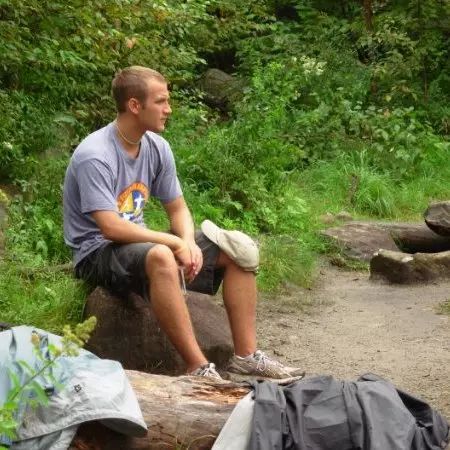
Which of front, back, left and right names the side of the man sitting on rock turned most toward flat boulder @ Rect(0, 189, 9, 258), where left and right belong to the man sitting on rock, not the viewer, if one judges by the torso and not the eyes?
back

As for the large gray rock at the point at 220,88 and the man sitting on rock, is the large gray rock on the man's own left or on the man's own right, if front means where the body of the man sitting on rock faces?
on the man's own left

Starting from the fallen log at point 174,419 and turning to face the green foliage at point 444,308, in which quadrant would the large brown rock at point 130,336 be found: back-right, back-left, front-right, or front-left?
front-left

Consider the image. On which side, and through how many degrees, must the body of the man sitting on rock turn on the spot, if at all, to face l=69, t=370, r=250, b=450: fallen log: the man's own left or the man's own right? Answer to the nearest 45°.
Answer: approximately 45° to the man's own right

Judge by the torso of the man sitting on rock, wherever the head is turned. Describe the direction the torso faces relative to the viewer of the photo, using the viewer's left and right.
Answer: facing the viewer and to the right of the viewer

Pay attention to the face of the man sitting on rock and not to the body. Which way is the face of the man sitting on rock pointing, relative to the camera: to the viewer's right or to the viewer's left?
to the viewer's right

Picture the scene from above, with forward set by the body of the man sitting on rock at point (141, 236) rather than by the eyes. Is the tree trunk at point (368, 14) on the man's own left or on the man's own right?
on the man's own left
